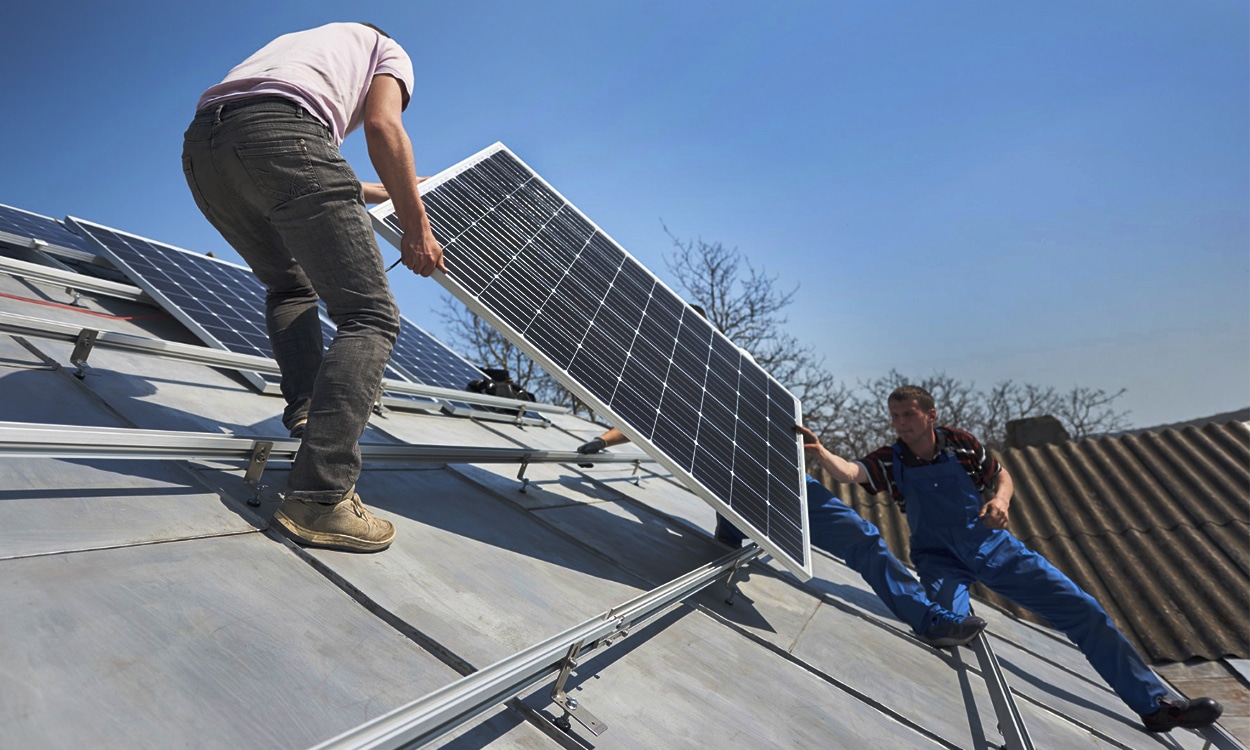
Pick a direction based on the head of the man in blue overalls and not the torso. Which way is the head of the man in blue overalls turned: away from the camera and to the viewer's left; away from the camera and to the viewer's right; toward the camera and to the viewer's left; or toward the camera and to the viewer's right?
toward the camera and to the viewer's left

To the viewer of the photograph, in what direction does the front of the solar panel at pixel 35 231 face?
facing the viewer and to the right of the viewer

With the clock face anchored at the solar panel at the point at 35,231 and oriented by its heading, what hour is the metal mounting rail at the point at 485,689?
The metal mounting rail is roughly at 1 o'clock from the solar panel.

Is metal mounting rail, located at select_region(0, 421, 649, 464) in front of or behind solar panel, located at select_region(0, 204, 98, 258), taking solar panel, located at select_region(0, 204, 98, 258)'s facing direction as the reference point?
in front

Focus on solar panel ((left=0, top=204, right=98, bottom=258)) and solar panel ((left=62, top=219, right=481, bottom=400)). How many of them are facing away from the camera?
0

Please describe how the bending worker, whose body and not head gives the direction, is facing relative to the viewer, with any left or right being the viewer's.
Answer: facing away from the viewer and to the right of the viewer

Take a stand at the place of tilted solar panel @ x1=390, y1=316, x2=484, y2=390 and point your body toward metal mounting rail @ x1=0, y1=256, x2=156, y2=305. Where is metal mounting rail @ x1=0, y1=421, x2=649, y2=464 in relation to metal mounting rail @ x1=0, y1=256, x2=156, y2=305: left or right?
left

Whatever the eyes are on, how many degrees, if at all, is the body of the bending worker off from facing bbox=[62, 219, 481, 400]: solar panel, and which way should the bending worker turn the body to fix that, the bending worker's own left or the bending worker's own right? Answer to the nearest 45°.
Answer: approximately 45° to the bending worker's own left

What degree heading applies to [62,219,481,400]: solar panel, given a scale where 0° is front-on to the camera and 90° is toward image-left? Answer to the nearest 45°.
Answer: approximately 315°
